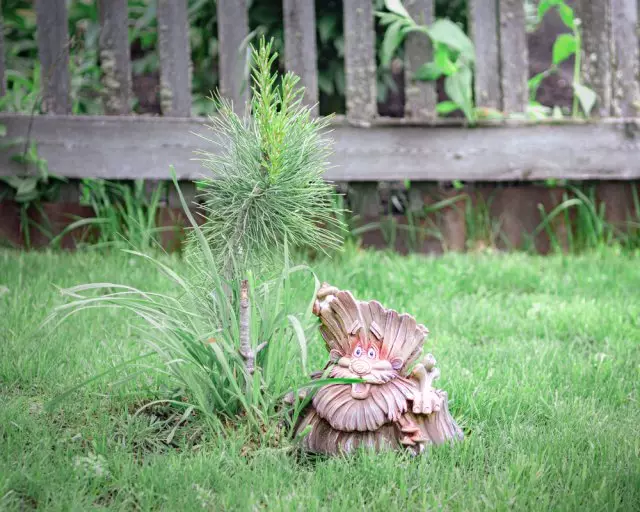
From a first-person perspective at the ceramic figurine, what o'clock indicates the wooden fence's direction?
The wooden fence is roughly at 6 o'clock from the ceramic figurine.

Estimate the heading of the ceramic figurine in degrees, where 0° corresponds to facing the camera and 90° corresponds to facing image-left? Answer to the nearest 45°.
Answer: approximately 0°

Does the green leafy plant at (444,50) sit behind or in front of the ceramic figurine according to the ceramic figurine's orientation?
behind
